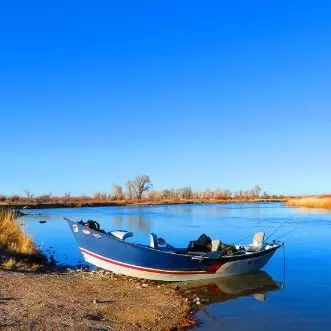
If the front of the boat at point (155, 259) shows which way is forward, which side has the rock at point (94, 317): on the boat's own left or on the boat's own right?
on the boat's own left

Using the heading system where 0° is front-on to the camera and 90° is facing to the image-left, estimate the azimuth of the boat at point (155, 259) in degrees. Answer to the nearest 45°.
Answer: approximately 90°
